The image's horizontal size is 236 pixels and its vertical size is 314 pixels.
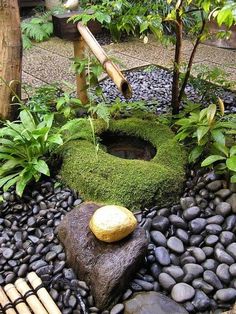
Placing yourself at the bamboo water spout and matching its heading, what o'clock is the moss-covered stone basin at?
The moss-covered stone basin is roughly at 1 o'clock from the bamboo water spout.

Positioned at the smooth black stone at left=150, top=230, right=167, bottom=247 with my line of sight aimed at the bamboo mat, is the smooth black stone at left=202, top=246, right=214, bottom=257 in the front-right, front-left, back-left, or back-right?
back-left

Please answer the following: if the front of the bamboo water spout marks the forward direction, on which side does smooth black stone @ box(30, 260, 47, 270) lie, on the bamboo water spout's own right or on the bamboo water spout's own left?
on the bamboo water spout's own right

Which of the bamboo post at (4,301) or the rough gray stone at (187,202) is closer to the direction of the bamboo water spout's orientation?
the rough gray stone

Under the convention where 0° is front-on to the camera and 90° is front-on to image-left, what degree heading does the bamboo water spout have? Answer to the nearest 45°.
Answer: approximately 315°

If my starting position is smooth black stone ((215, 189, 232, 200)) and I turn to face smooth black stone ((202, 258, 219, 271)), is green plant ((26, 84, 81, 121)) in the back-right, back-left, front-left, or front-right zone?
back-right

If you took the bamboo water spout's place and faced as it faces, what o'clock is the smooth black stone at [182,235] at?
The smooth black stone is roughly at 1 o'clock from the bamboo water spout.

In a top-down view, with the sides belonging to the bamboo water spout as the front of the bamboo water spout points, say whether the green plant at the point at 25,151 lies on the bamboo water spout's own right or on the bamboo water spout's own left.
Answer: on the bamboo water spout's own right

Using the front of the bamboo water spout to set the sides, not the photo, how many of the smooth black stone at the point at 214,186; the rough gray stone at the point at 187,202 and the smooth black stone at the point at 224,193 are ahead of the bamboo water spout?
3

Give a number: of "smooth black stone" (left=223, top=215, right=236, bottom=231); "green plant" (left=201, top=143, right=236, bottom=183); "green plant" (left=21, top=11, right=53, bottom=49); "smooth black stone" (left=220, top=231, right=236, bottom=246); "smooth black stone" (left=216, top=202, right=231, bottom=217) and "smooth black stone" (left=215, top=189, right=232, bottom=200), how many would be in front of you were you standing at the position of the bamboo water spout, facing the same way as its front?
5
